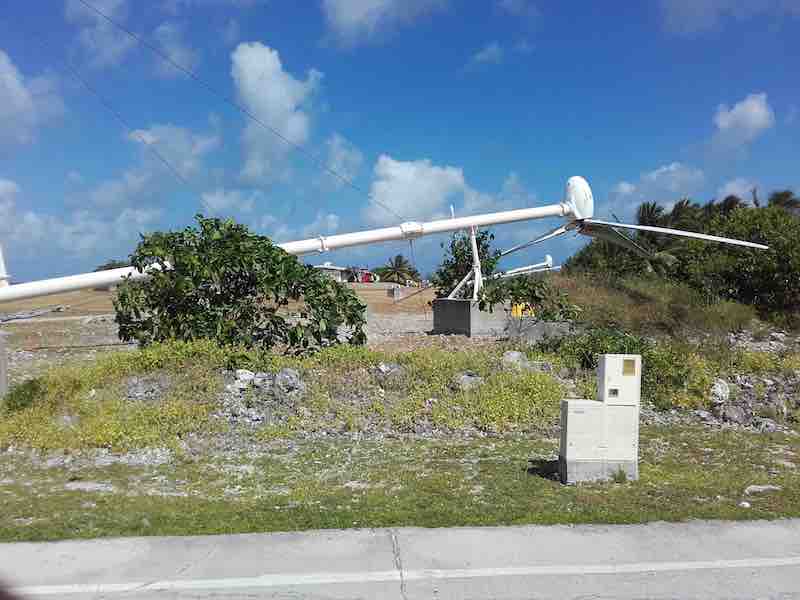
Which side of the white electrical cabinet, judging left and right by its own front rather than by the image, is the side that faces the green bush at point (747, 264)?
back

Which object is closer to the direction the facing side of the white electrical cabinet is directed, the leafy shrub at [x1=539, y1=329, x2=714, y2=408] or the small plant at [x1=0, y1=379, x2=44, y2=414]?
the small plant

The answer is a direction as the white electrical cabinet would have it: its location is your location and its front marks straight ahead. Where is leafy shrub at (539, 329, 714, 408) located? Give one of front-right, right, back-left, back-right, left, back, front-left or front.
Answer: back

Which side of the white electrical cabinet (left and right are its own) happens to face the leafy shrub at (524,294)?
back

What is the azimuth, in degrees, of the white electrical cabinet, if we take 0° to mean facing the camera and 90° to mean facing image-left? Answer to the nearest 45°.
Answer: approximately 0°

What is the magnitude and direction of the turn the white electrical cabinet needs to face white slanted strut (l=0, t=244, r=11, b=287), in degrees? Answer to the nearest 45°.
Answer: approximately 90° to its right

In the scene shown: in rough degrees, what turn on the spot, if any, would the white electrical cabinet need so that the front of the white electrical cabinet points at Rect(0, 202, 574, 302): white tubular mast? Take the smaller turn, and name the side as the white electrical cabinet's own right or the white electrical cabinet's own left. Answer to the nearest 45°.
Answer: approximately 135° to the white electrical cabinet's own right

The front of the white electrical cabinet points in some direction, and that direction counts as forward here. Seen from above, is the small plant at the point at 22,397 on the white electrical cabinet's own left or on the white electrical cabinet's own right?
on the white electrical cabinet's own right
